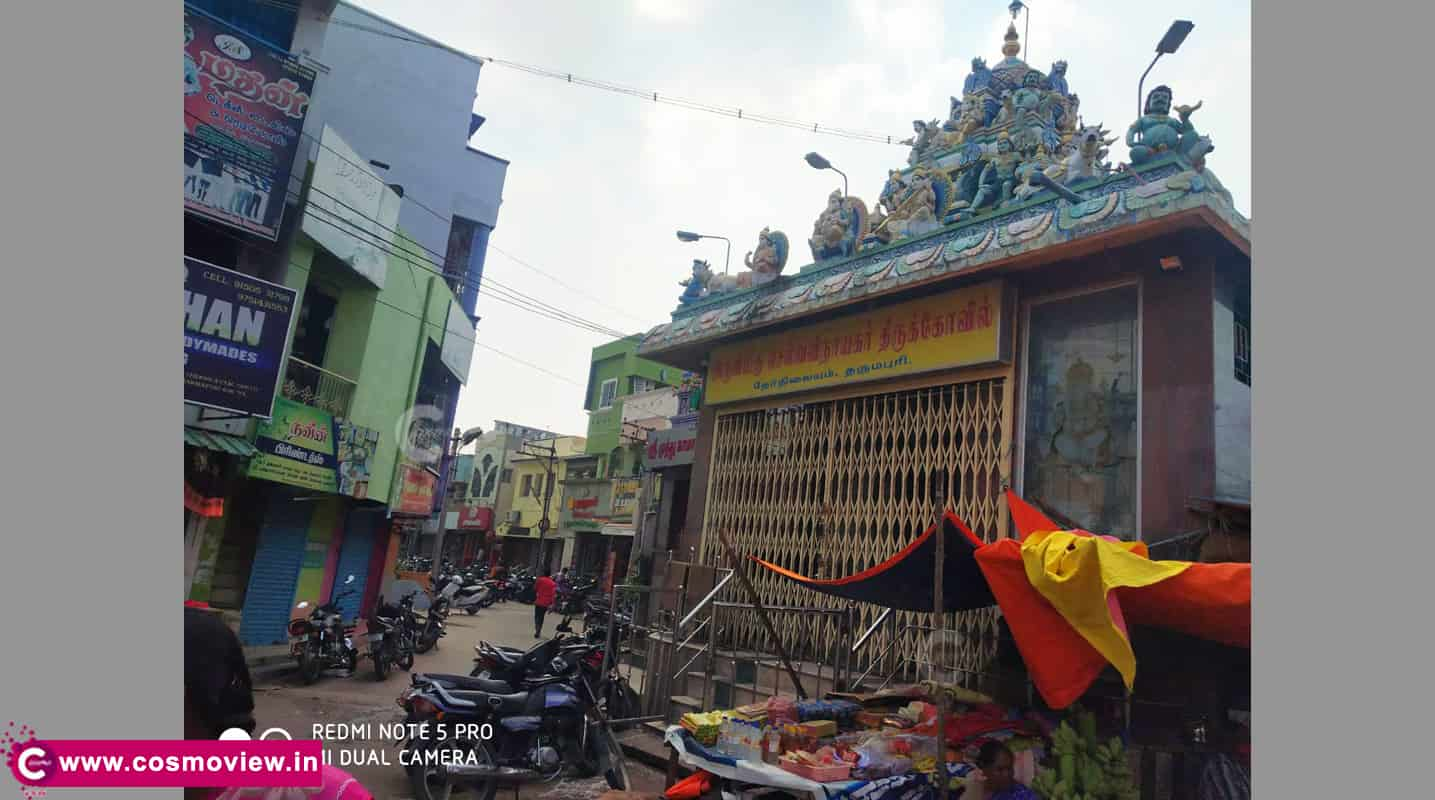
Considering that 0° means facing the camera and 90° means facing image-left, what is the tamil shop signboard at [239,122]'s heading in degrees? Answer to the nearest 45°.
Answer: approximately 315°

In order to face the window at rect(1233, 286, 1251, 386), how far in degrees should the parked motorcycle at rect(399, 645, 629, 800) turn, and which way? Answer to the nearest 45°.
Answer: approximately 45° to its left

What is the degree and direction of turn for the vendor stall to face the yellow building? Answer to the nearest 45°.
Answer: approximately 90° to its right

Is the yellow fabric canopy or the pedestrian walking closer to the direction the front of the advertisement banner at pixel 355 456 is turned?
the yellow fabric canopy

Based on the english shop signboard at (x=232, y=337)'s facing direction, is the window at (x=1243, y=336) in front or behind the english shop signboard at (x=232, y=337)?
in front

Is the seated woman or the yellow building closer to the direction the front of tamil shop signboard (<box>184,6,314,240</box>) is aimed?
the seated woman
